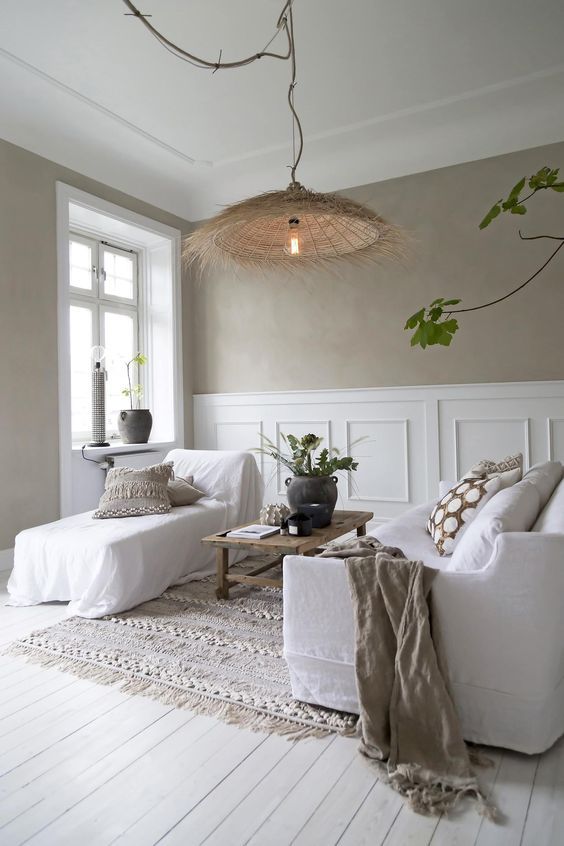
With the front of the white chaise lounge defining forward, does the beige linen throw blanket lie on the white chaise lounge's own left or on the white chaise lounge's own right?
on the white chaise lounge's own left

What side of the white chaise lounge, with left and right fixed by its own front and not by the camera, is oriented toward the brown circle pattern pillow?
left

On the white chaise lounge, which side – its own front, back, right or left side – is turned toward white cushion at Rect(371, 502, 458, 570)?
left

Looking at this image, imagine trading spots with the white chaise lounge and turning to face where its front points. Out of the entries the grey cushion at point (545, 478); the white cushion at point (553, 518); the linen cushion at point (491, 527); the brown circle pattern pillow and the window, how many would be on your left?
4

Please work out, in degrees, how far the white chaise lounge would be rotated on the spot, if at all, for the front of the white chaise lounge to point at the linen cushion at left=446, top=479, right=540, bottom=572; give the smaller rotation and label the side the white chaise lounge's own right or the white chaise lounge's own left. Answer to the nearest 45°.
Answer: approximately 90° to the white chaise lounge's own left

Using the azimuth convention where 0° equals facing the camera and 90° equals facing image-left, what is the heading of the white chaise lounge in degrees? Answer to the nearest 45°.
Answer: approximately 45°

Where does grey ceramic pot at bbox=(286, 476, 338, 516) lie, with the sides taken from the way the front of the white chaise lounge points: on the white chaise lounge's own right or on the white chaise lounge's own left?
on the white chaise lounge's own left
